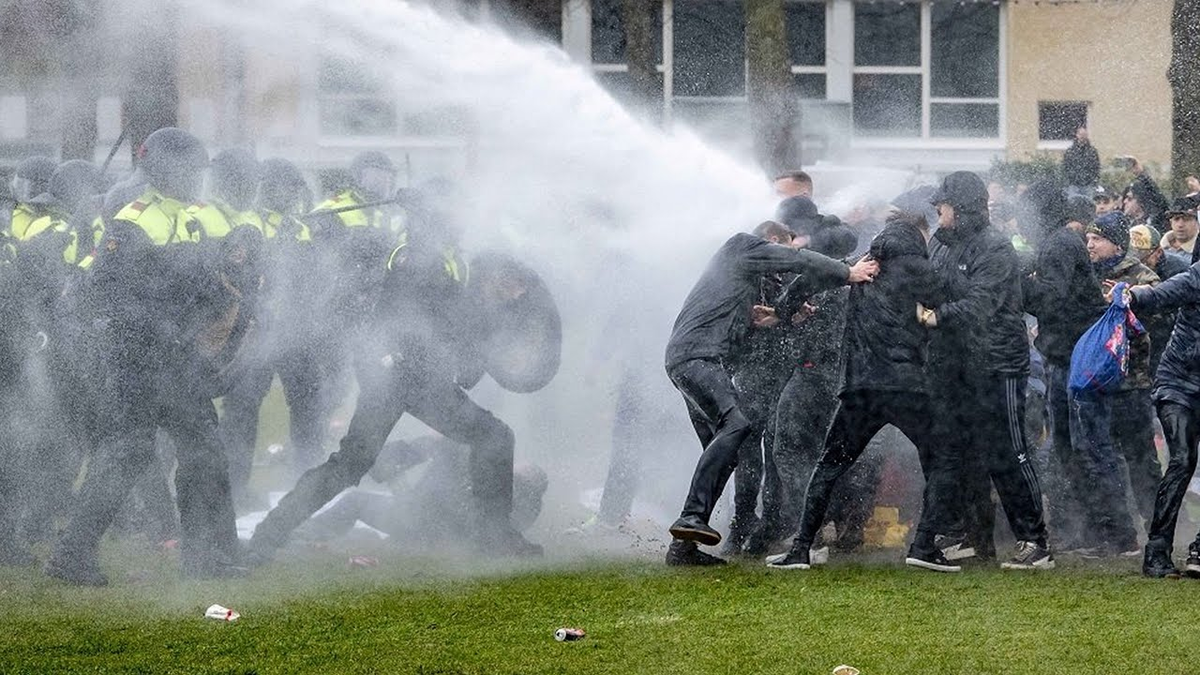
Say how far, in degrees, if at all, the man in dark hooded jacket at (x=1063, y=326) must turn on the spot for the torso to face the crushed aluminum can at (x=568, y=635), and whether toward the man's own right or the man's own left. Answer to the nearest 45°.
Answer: approximately 45° to the man's own left

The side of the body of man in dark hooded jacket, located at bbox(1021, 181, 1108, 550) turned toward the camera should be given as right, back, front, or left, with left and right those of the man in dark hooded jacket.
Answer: left

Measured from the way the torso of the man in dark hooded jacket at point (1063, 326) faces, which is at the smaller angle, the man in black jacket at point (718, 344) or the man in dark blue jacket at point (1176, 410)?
the man in black jacket

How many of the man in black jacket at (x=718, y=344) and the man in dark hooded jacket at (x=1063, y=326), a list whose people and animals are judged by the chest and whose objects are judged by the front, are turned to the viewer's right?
1

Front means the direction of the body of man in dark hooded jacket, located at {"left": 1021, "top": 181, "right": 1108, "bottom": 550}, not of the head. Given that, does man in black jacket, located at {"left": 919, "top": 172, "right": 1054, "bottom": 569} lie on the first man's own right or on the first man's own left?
on the first man's own left

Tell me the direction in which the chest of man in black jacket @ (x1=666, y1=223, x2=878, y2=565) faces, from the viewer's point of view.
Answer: to the viewer's right

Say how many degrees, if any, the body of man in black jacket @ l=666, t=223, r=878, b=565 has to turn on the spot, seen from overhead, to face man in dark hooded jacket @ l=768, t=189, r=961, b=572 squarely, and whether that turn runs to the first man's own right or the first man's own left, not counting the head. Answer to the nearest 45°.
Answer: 0° — they already face them

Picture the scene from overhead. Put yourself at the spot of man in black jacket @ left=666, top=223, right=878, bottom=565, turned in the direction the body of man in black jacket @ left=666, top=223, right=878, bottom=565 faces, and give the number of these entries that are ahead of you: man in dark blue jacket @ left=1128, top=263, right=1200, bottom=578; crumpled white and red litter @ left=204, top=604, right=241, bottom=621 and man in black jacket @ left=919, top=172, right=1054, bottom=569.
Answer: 2

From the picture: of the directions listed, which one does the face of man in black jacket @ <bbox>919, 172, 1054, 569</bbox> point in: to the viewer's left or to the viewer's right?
to the viewer's left
